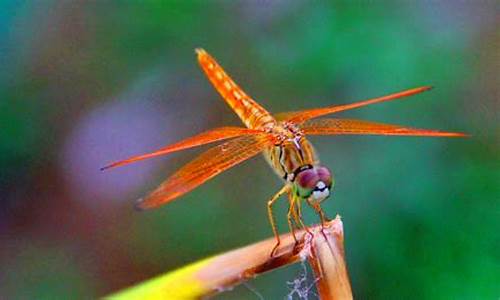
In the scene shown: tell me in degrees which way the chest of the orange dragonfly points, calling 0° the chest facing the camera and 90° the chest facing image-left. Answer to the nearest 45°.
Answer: approximately 315°
